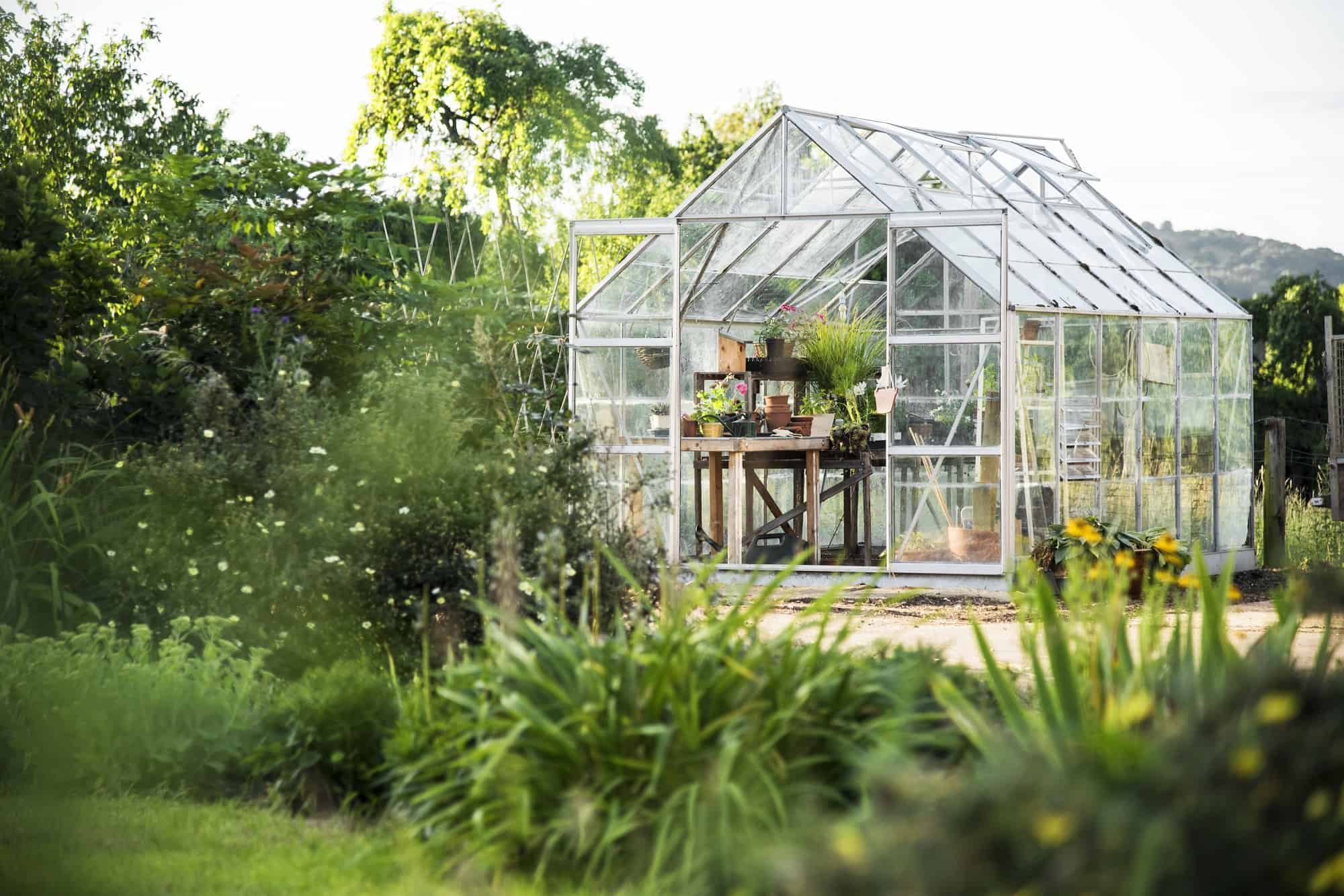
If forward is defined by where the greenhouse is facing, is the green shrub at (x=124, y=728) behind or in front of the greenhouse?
in front

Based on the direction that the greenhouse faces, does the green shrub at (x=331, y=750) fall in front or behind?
in front

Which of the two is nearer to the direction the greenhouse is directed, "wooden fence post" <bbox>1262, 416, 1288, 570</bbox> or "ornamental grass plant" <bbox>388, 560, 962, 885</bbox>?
the ornamental grass plant

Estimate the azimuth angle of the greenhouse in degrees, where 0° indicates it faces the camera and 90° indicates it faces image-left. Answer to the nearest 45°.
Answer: approximately 45°

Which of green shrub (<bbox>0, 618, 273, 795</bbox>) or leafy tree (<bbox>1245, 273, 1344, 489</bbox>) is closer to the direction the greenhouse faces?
the green shrub

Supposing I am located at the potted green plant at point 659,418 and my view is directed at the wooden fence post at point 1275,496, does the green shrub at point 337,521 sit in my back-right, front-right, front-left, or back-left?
back-right

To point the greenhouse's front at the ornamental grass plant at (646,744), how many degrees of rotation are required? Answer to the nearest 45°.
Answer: approximately 45° to its left

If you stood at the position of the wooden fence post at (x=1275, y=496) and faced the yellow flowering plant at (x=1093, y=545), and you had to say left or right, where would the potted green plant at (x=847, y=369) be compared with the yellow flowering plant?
right

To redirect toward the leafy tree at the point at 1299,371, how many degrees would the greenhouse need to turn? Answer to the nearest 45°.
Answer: approximately 180°

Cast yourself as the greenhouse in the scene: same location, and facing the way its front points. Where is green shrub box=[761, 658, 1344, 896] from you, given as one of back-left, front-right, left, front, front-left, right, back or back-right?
front-left

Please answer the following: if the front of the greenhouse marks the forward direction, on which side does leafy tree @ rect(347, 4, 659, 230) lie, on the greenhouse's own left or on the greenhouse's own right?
on the greenhouse's own right
